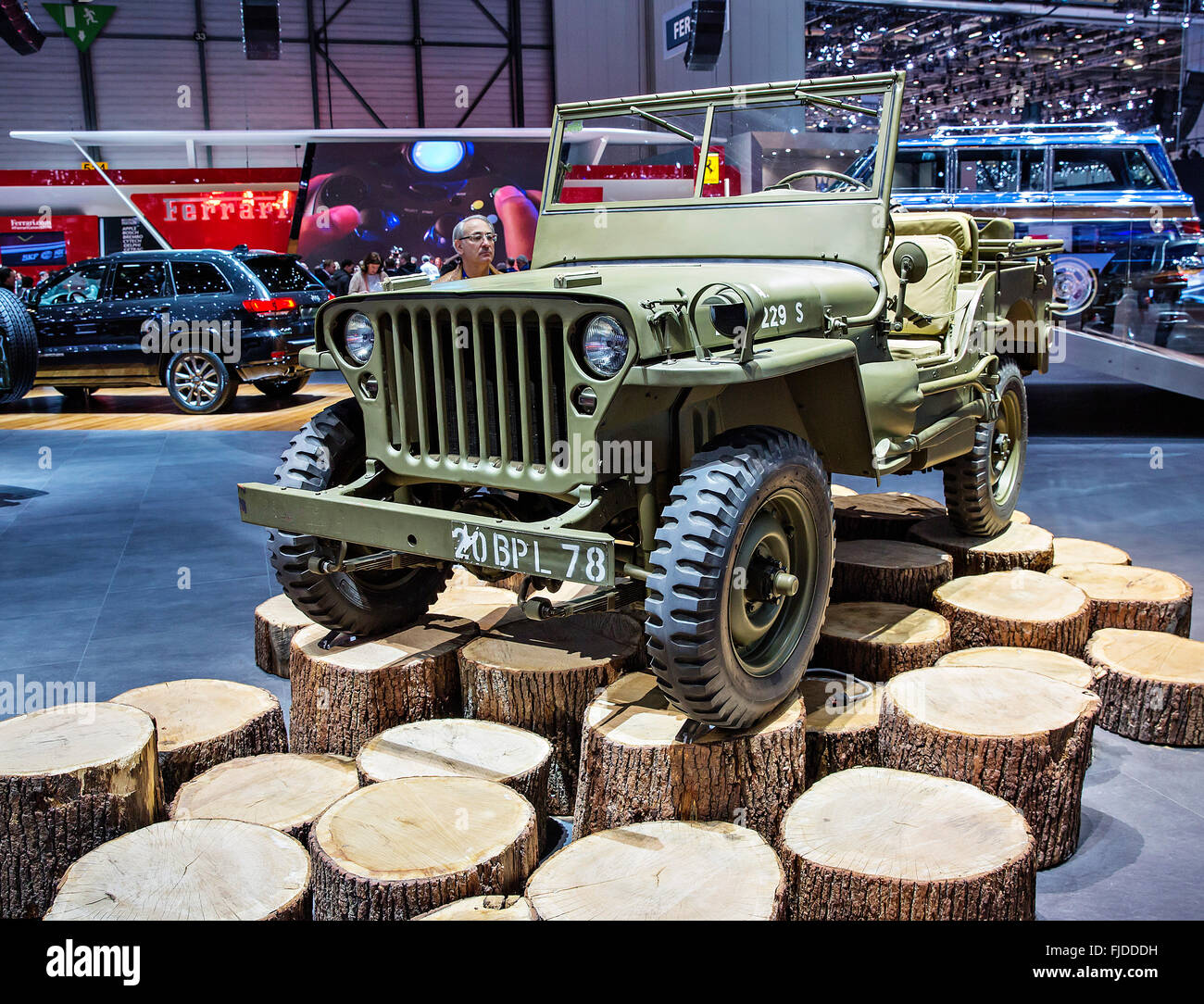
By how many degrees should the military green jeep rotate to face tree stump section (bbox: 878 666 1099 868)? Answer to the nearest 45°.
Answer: approximately 90° to its left

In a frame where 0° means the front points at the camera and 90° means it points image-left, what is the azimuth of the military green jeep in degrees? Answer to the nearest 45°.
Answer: approximately 45°

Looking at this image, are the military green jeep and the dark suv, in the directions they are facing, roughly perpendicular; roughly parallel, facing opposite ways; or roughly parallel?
roughly perpendicular

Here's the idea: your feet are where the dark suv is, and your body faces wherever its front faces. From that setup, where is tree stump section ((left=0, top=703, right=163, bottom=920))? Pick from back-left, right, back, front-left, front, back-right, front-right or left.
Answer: back-left

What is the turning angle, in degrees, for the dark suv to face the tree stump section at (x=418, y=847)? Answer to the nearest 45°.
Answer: approximately 135° to its left

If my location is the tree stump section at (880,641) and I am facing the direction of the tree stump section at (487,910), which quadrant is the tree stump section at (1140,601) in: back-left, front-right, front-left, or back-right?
back-left

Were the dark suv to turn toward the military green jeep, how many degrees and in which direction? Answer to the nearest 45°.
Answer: approximately 135° to its left

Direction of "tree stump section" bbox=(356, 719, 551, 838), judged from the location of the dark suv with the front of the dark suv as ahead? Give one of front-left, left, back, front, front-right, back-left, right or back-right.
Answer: back-left

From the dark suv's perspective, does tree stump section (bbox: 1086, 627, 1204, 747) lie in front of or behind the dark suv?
behind

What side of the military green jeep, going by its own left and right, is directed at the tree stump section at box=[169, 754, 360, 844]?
front

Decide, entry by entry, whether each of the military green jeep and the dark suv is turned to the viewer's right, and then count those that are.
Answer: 0

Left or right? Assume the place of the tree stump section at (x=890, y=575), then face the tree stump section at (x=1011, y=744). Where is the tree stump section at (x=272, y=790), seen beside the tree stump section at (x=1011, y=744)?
right

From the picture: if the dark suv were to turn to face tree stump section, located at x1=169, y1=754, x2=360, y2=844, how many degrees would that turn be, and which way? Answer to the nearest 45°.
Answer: approximately 135° to its left

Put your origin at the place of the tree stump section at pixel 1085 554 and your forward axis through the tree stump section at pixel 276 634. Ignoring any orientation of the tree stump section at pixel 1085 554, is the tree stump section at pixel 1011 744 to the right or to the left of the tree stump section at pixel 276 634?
left

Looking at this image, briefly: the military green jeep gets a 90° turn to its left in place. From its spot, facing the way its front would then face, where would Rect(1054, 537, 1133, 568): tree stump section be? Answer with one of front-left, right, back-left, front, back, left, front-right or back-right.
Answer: left

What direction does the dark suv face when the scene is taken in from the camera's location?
facing away from the viewer and to the left of the viewer
